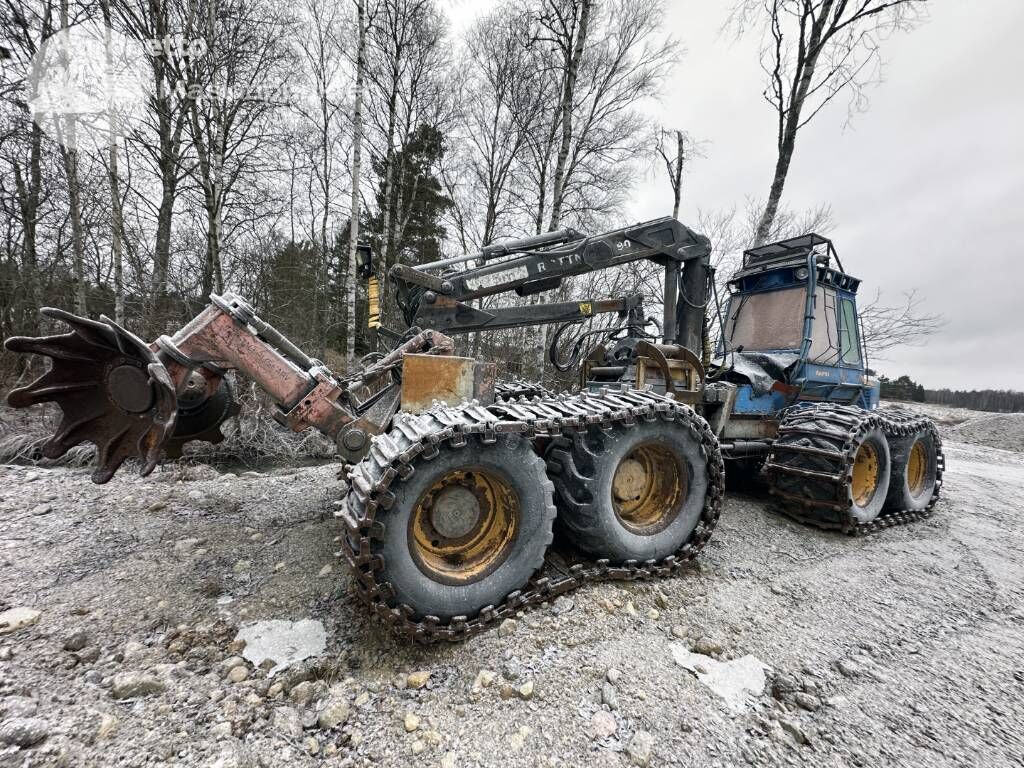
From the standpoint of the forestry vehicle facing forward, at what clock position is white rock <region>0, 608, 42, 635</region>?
The white rock is roughly at 7 o'clock from the forestry vehicle.

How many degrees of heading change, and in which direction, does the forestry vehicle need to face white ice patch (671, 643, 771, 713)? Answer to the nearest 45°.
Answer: approximately 90° to its right

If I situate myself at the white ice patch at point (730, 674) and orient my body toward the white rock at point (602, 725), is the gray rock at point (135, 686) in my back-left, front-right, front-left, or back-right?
front-right

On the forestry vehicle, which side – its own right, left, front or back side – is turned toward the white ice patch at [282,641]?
back

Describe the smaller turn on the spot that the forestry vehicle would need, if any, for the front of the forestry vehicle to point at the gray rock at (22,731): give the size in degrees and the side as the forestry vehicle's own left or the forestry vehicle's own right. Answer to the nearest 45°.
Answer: approximately 180°

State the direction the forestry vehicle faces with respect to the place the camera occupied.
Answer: facing away from the viewer and to the right of the viewer

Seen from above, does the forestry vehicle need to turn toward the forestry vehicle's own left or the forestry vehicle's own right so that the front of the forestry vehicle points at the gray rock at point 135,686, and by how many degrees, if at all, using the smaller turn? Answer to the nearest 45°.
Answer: approximately 180°
